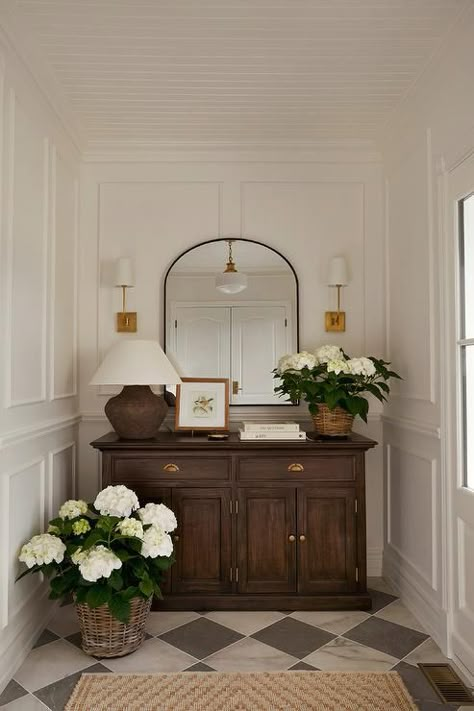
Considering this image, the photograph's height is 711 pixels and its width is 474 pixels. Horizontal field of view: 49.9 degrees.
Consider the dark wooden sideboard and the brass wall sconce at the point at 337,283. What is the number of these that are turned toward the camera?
2

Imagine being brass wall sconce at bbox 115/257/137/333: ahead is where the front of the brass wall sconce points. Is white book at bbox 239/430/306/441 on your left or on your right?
on your left

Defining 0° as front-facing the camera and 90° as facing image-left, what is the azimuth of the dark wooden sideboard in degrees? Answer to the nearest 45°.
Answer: approximately 0°

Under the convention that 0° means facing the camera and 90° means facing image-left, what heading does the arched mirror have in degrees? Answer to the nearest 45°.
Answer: approximately 0°

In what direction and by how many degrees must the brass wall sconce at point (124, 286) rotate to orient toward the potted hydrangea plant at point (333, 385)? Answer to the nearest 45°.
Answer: approximately 45° to its left
